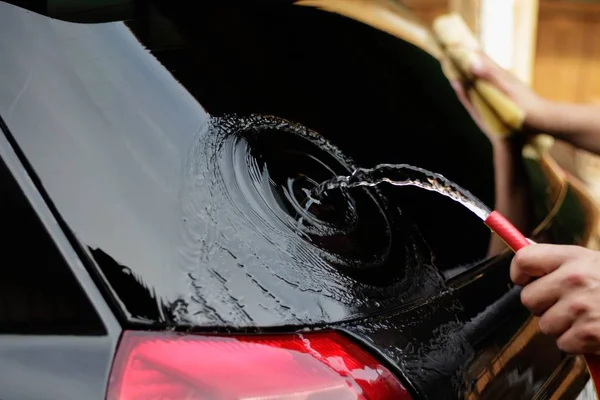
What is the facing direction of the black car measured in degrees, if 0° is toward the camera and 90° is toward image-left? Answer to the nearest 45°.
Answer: approximately 135°
